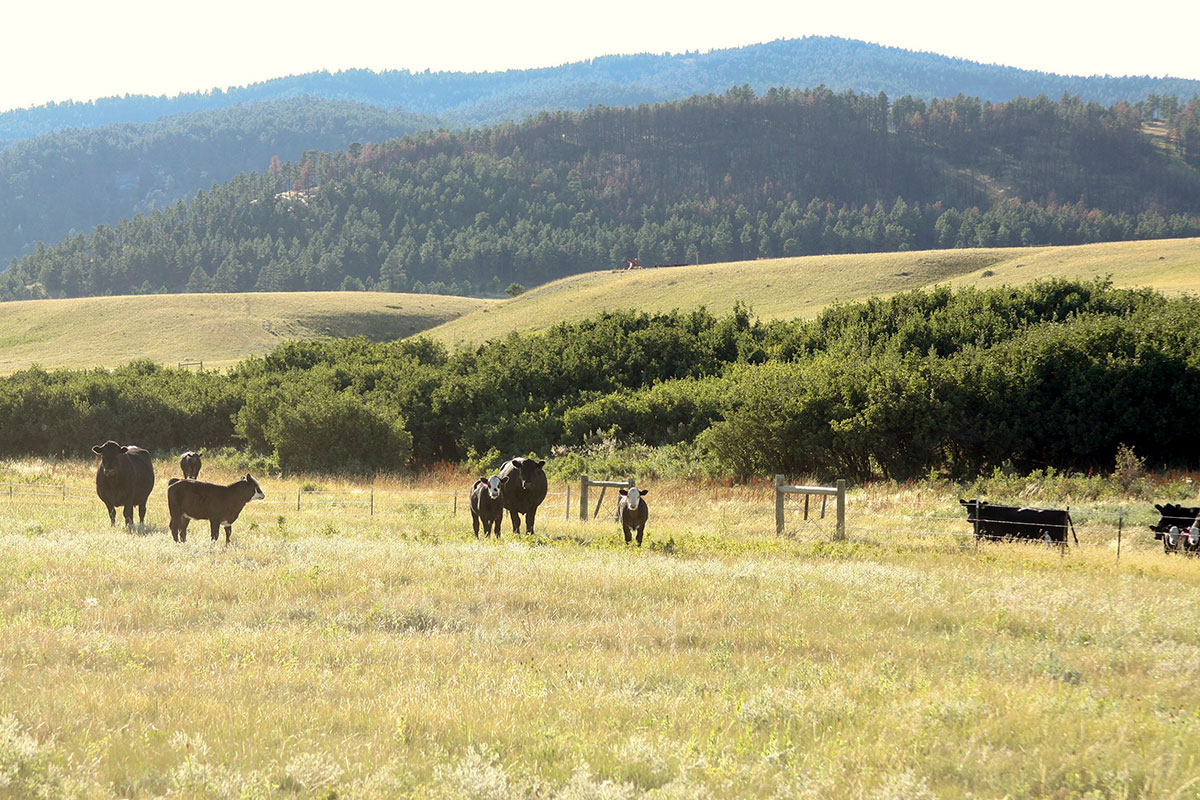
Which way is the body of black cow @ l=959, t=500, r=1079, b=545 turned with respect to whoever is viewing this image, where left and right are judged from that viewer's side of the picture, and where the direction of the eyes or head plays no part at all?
facing to the left of the viewer

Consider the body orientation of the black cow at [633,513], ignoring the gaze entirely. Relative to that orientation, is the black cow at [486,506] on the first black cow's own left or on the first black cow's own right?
on the first black cow's own right

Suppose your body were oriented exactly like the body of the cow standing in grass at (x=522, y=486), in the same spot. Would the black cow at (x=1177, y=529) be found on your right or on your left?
on your left

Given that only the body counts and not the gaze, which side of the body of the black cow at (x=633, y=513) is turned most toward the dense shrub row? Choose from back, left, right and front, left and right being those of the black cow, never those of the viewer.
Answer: back

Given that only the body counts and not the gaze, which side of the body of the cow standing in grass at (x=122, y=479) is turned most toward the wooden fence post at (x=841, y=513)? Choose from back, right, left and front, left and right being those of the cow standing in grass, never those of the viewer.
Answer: left

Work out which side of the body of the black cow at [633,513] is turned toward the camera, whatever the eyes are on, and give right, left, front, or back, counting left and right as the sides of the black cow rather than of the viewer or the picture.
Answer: front

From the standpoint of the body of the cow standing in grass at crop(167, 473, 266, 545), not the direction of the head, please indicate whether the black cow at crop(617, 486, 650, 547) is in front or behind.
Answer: in front

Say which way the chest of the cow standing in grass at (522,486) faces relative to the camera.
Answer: toward the camera

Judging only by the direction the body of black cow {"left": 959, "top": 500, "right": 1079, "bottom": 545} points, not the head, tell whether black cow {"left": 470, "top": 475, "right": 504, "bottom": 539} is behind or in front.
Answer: in front

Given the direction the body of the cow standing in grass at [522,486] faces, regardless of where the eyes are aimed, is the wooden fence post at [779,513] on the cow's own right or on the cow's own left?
on the cow's own left

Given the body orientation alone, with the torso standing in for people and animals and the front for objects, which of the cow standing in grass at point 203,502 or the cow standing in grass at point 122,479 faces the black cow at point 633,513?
the cow standing in grass at point 203,502

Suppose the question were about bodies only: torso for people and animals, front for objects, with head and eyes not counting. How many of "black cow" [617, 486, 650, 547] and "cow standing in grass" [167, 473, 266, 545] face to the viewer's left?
0

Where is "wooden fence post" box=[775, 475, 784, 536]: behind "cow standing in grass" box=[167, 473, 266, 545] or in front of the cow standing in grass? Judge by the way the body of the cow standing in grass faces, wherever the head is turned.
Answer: in front

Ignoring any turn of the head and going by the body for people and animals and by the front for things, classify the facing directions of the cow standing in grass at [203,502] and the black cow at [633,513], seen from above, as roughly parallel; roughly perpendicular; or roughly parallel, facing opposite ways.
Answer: roughly perpendicular
